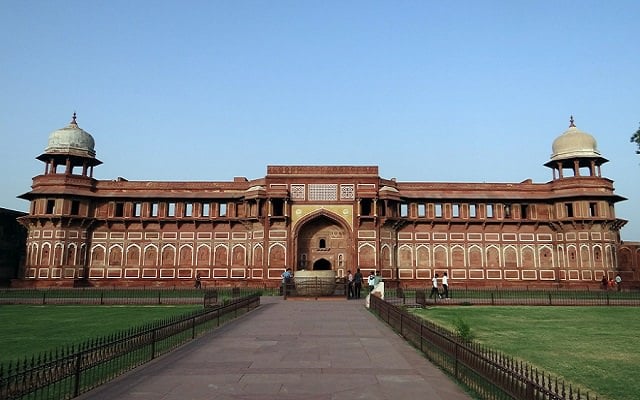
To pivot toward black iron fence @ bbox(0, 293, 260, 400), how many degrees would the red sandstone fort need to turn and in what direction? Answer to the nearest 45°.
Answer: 0° — it already faces it

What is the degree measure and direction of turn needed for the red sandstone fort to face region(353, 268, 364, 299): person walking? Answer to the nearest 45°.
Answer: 0° — it already faces them

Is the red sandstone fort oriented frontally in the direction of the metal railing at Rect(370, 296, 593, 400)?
yes

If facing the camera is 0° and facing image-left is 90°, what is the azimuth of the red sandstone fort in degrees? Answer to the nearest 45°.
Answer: approximately 0°
